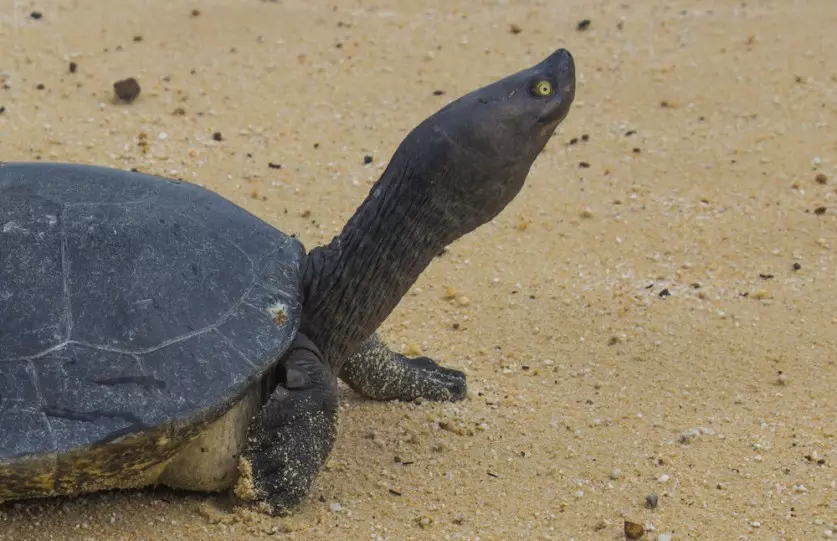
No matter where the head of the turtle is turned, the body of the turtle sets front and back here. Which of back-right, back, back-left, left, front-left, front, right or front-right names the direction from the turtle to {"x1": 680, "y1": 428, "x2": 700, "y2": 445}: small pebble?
front

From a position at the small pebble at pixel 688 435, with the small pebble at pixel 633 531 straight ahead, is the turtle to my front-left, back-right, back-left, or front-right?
front-right

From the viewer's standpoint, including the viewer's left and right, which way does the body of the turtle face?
facing to the right of the viewer

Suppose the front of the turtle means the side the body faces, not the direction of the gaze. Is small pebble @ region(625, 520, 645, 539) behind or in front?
in front

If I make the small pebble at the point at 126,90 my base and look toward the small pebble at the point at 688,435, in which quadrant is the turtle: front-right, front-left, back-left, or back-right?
front-right

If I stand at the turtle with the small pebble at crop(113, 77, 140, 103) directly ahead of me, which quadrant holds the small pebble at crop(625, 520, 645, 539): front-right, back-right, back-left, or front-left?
back-right

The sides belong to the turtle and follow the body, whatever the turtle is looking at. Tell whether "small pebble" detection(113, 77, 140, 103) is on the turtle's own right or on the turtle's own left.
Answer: on the turtle's own left
